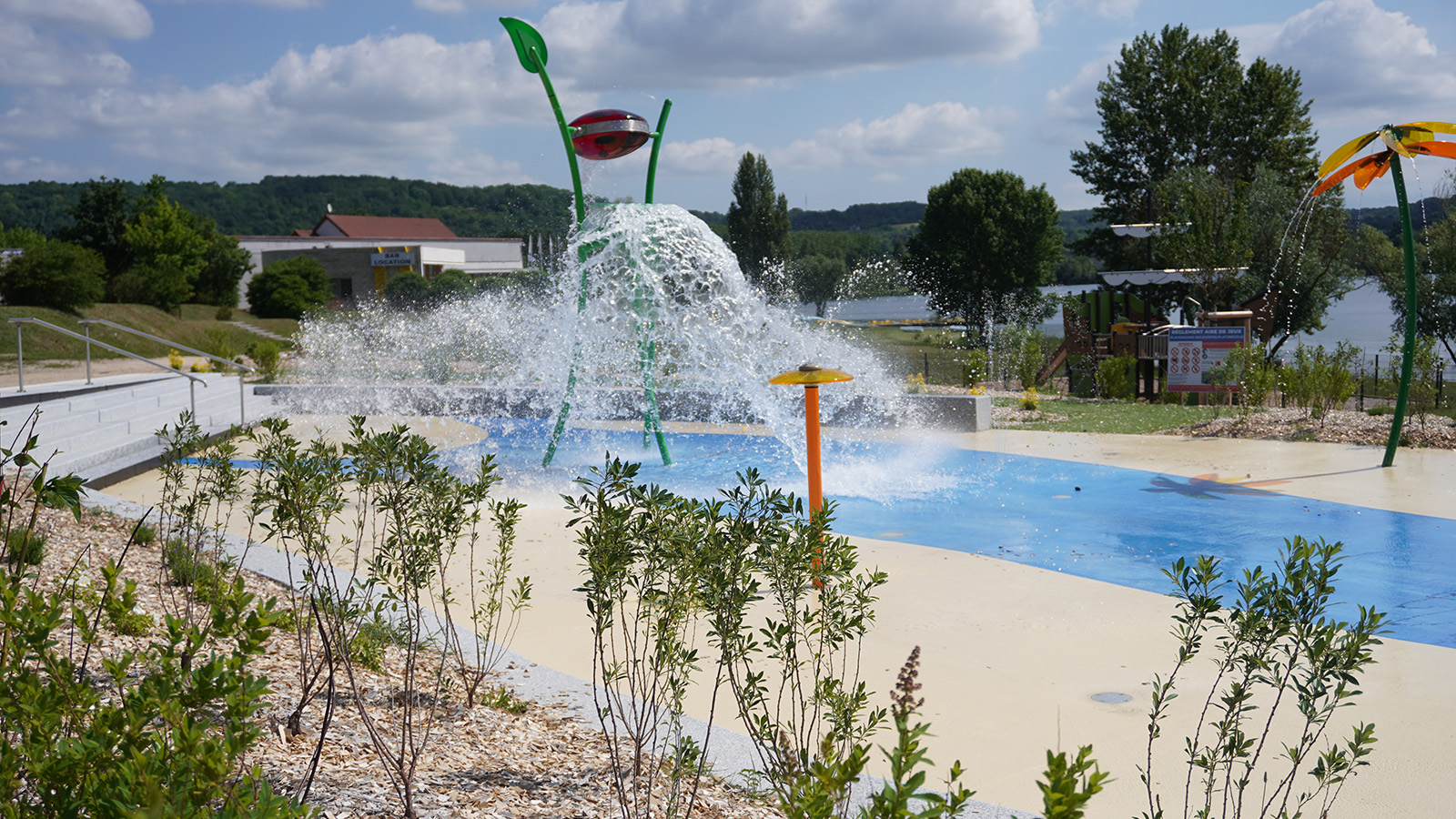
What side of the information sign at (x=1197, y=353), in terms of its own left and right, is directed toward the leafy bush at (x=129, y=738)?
front

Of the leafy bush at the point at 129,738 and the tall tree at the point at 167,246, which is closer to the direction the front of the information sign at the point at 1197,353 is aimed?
the leafy bush

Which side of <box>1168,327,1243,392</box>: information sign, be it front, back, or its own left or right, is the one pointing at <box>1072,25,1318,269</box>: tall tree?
back

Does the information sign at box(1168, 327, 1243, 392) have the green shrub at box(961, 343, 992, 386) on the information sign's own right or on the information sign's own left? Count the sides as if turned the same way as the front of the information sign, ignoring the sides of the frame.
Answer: on the information sign's own right

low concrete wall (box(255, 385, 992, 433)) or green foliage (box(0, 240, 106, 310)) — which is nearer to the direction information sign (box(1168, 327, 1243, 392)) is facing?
the low concrete wall

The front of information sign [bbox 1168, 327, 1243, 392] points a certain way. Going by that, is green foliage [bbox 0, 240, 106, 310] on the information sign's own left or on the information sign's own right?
on the information sign's own right

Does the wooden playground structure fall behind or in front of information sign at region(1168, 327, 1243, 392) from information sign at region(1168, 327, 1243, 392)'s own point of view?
behind

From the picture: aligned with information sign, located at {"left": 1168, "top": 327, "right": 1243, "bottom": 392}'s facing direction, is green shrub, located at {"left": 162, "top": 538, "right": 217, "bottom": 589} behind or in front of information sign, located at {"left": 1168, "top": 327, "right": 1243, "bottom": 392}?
in front

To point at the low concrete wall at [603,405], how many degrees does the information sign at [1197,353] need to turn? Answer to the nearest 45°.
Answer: approximately 45° to its right
